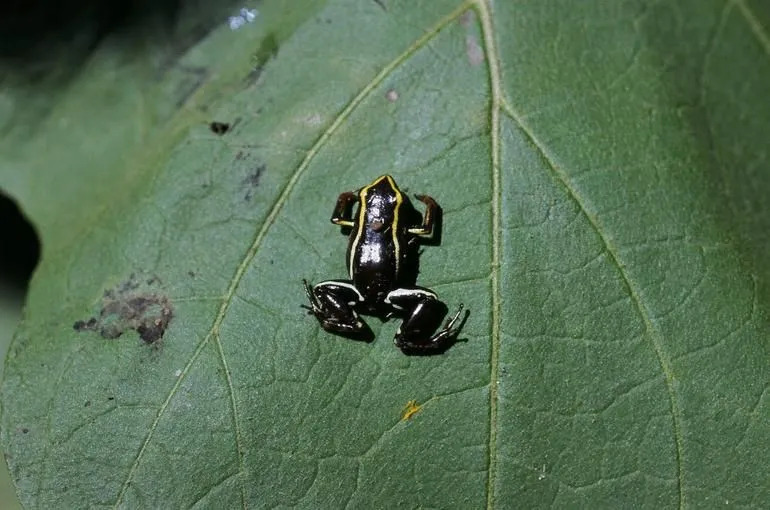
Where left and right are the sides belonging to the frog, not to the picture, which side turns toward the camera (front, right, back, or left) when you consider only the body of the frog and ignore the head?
back
